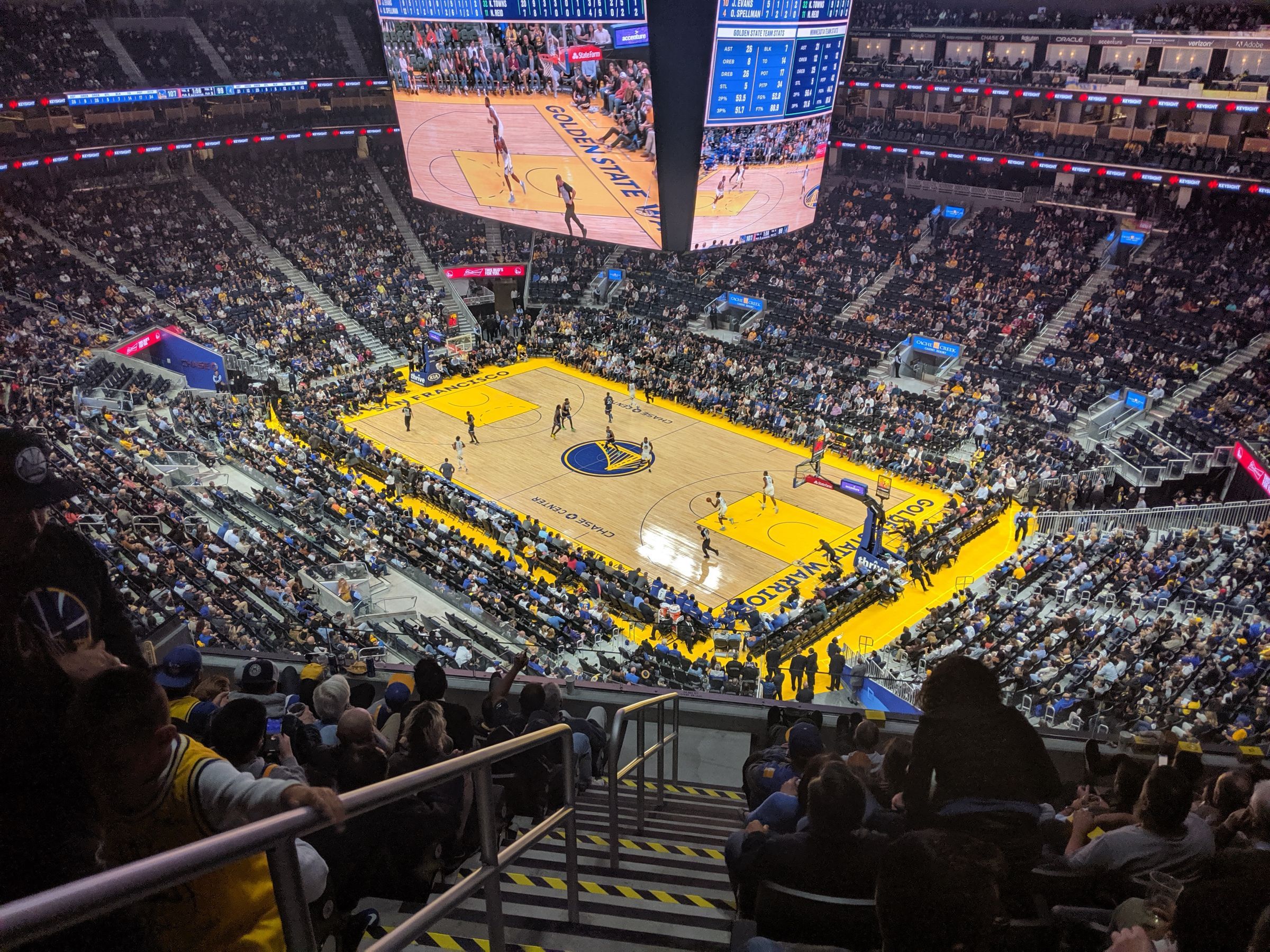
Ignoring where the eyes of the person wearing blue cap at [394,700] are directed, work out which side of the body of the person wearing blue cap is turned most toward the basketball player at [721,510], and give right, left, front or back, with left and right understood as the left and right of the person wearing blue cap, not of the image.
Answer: front

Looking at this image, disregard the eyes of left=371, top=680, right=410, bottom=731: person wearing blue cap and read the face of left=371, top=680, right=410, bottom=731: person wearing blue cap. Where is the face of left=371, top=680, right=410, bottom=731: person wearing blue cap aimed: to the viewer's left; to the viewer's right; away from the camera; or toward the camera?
away from the camera

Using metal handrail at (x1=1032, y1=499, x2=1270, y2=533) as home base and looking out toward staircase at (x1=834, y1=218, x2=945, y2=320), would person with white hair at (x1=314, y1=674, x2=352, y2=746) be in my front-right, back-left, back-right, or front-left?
back-left

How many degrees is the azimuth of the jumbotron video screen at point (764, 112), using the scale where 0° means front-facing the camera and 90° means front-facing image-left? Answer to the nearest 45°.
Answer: approximately 315°

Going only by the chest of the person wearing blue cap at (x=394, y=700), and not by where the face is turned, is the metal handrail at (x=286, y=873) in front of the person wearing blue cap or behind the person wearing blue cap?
behind

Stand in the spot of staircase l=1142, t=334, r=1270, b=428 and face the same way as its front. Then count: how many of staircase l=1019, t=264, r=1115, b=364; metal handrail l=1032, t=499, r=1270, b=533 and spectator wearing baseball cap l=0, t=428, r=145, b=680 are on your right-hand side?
1

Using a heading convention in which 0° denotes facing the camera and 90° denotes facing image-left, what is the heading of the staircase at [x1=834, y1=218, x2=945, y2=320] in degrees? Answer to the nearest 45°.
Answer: approximately 45°

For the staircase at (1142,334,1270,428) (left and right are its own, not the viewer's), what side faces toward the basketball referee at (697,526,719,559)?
front
